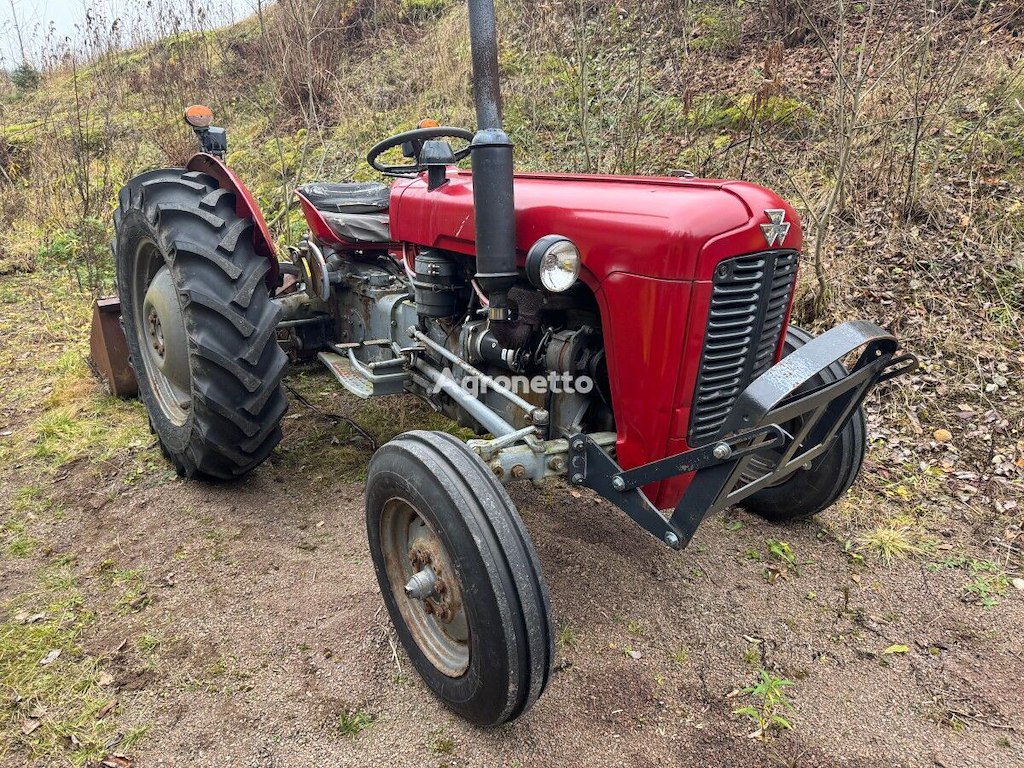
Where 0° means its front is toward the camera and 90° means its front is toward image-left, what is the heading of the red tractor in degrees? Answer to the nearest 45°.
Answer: approximately 315°
